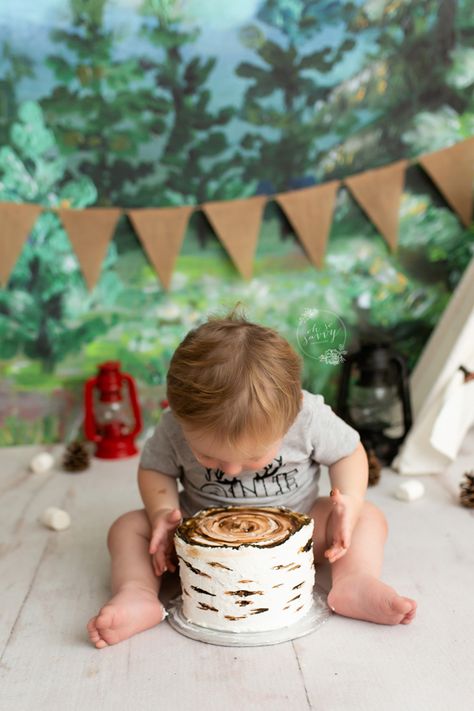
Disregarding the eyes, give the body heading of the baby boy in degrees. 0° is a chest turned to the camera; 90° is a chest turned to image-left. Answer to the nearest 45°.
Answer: approximately 0°

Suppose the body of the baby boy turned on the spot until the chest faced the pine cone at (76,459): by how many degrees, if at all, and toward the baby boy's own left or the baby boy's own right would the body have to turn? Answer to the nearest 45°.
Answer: approximately 135° to the baby boy's own right
